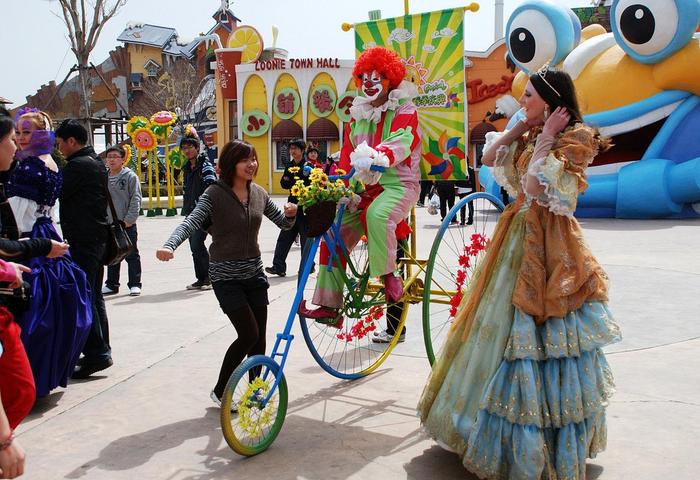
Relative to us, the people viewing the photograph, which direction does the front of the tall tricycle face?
facing the viewer and to the left of the viewer

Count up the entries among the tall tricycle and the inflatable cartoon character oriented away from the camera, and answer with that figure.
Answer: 0

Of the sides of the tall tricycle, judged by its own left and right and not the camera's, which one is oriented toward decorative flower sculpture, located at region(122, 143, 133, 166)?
right

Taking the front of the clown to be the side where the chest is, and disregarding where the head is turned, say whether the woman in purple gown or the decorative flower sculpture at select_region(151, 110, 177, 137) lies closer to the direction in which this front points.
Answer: the woman in purple gown

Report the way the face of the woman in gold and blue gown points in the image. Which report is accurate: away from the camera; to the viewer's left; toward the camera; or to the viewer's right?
to the viewer's left

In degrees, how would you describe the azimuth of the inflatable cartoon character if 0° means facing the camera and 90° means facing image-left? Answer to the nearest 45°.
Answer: approximately 45°

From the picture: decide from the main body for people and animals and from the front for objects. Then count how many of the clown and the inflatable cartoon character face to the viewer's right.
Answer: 0

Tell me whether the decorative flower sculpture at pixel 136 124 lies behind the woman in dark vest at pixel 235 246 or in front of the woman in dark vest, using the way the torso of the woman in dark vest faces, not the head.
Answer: behind

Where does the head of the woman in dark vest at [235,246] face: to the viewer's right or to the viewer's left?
to the viewer's right

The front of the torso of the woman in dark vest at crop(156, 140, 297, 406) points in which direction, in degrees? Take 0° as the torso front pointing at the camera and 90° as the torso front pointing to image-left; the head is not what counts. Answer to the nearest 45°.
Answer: approximately 315°

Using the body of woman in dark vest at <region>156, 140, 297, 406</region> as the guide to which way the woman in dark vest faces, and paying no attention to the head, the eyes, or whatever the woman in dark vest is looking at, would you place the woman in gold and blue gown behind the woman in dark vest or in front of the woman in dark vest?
in front

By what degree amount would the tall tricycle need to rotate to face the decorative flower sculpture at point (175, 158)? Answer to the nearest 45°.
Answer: approximately 135° to its right

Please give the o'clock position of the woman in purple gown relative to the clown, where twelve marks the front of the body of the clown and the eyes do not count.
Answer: The woman in purple gown is roughly at 1 o'clock from the clown.

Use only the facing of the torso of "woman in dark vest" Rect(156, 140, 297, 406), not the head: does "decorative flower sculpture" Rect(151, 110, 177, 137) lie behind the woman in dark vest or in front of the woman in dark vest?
behind

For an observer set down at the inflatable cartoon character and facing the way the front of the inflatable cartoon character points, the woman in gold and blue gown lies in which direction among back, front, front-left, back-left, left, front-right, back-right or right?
front-left
